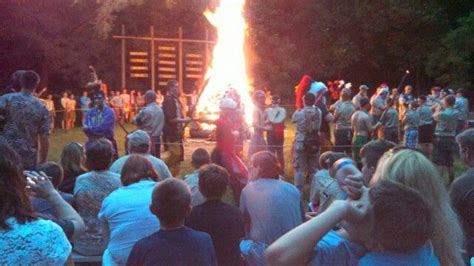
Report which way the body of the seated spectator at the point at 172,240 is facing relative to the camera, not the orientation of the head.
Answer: away from the camera

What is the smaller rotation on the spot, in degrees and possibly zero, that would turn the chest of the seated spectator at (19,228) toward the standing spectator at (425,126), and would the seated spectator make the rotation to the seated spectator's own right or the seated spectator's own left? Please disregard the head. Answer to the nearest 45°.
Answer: approximately 45° to the seated spectator's own right

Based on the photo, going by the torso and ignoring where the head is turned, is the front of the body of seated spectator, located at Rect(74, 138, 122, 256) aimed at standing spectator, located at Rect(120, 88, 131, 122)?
yes

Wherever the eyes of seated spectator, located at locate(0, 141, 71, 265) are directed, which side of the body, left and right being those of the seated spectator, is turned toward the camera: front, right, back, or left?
back

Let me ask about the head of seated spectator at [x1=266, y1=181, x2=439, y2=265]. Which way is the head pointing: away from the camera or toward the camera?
away from the camera

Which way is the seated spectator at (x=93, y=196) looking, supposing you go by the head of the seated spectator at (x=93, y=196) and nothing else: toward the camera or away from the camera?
away from the camera

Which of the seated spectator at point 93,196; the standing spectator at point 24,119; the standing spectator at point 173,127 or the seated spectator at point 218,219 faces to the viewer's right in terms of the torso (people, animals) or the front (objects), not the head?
the standing spectator at point 173,127

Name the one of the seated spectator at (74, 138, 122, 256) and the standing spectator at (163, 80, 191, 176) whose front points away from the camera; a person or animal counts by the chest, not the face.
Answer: the seated spectator

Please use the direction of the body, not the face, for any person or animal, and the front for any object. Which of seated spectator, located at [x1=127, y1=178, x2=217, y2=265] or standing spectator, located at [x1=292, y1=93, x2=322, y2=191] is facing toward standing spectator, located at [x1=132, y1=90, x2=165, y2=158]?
the seated spectator

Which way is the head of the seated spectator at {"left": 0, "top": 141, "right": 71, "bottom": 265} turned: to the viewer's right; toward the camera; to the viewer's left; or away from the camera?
away from the camera
